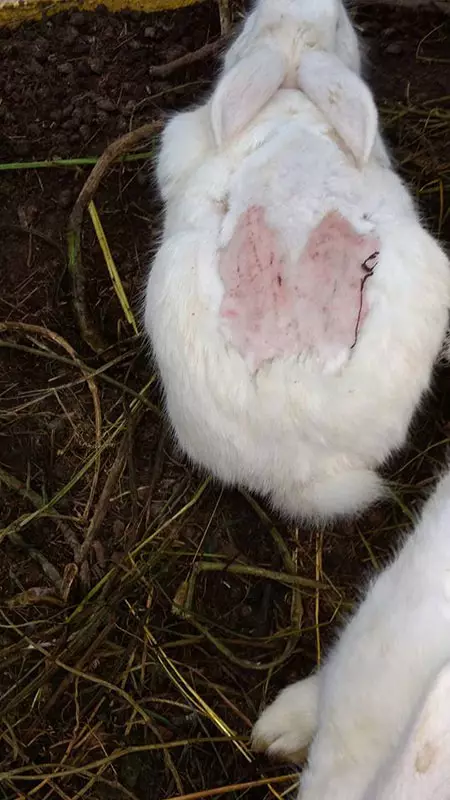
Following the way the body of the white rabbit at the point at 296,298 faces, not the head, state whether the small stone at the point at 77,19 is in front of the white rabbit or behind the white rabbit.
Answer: in front

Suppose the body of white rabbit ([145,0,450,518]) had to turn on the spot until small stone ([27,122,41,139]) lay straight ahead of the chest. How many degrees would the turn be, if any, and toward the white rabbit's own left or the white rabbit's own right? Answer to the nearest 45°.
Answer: approximately 45° to the white rabbit's own left

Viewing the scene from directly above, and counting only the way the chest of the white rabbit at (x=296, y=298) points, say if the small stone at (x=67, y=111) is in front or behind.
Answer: in front

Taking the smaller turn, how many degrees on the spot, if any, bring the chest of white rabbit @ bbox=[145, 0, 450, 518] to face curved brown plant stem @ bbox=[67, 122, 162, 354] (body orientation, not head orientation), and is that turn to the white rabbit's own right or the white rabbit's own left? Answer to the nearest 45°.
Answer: approximately 45° to the white rabbit's own left

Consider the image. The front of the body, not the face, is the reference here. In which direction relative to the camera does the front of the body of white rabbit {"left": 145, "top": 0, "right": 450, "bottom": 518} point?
away from the camera
